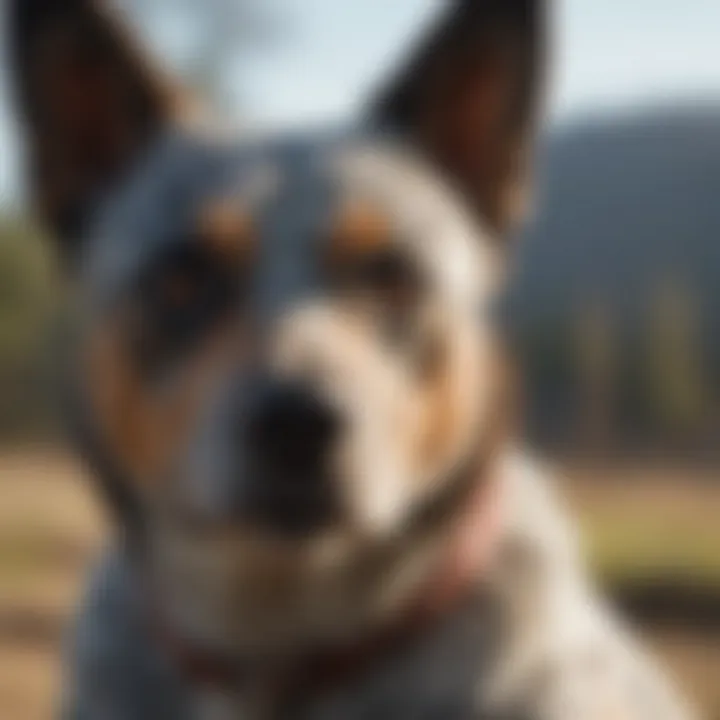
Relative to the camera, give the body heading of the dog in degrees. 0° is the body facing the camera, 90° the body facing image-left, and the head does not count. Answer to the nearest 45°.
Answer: approximately 0°
